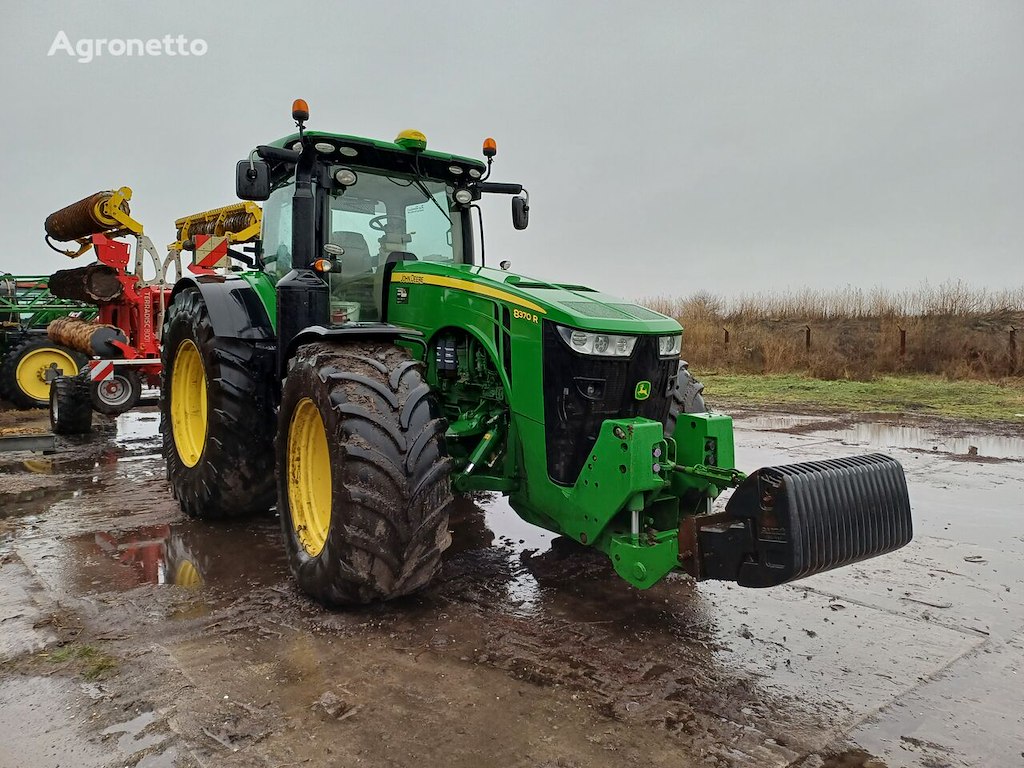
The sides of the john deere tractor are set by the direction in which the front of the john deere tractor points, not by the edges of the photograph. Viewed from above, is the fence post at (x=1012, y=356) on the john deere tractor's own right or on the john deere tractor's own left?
on the john deere tractor's own left

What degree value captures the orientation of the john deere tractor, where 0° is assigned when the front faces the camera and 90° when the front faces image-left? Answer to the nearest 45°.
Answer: approximately 315°
